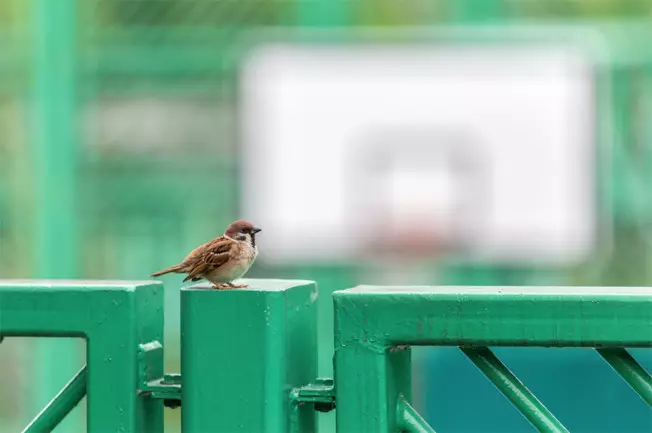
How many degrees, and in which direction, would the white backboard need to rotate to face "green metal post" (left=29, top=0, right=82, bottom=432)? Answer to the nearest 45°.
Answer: approximately 90° to its right

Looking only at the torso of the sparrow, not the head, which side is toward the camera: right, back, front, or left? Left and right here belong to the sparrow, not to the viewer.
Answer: right

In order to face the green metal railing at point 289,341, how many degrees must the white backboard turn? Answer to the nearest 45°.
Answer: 0° — it already faces it

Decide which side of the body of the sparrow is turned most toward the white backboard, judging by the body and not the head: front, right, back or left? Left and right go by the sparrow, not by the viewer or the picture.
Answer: left

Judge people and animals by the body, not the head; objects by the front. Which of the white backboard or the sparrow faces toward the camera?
the white backboard

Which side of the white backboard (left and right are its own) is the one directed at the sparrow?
front

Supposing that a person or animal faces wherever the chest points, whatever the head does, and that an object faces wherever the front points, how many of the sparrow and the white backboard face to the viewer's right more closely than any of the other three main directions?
1

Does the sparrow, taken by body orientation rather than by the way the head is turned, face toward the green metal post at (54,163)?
no

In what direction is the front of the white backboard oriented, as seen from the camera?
facing the viewer

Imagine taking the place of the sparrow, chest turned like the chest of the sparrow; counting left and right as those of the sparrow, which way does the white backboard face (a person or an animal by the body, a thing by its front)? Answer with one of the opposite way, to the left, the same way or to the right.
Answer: to the right
